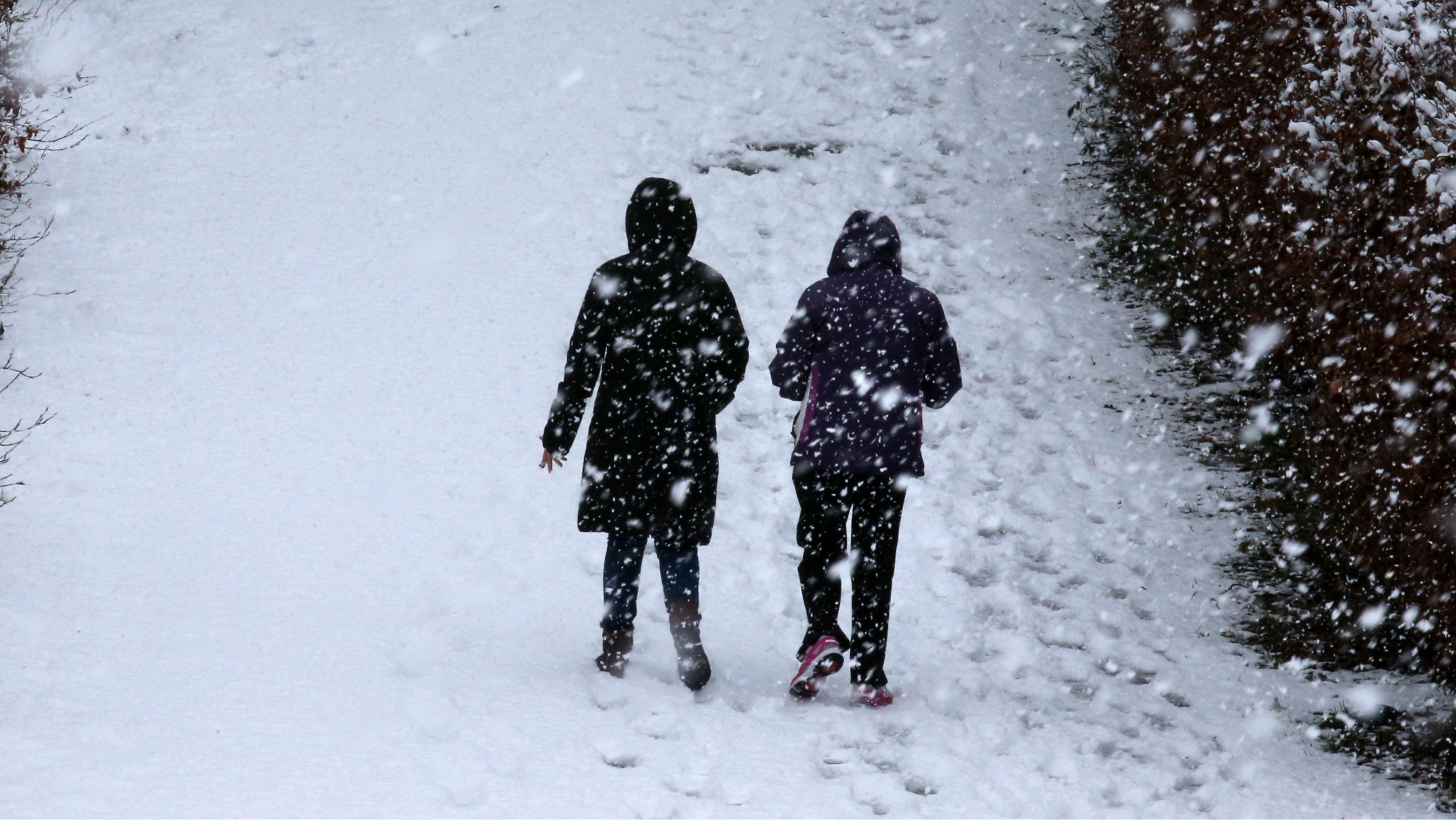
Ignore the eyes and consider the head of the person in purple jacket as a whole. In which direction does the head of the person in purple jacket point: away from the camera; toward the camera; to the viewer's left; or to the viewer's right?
away from the camera

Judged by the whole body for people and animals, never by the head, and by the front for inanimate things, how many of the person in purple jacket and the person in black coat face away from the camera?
2

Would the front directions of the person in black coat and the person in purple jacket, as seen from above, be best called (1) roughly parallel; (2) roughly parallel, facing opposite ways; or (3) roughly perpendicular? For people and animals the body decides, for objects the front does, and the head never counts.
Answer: roughly parallel

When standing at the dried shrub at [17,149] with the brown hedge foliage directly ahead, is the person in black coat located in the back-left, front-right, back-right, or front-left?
front-right

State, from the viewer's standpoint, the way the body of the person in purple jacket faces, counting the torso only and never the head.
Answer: away from the camera

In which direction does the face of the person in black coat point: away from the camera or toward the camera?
away from the camera

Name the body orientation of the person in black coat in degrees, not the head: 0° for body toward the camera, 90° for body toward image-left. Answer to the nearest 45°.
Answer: approximately 180°

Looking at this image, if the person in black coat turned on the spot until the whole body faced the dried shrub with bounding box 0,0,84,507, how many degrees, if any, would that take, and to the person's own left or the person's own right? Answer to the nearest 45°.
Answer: approximately 45° to the person's own left
